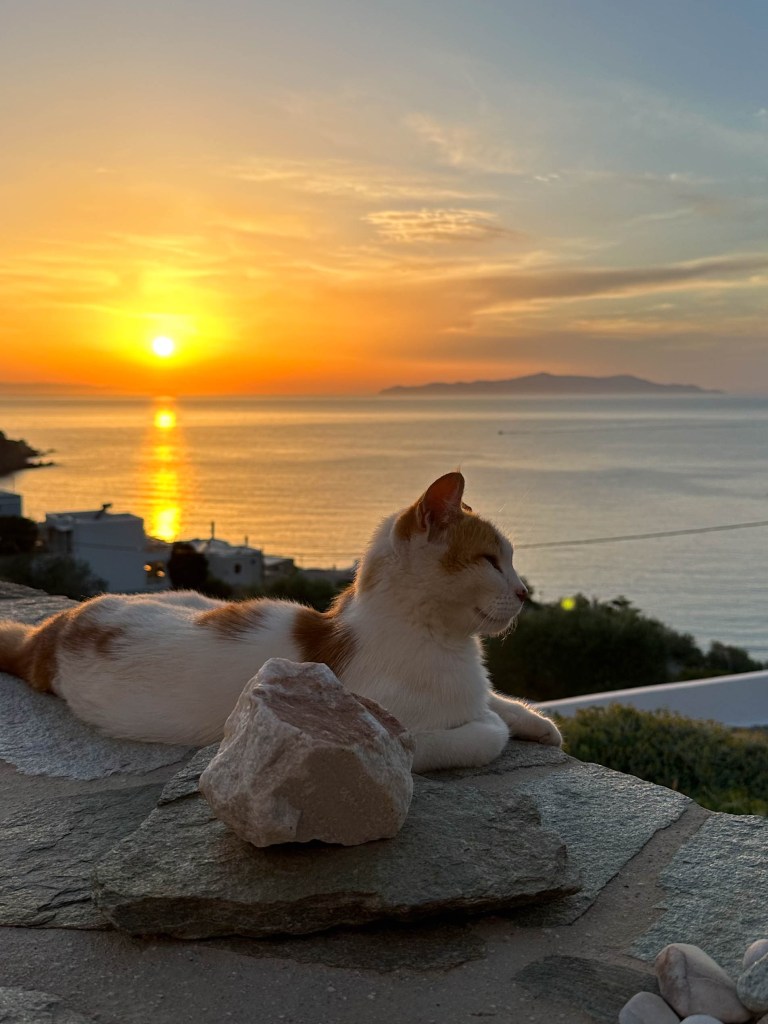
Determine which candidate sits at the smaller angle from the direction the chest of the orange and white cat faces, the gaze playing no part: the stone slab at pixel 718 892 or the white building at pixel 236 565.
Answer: the stone slab

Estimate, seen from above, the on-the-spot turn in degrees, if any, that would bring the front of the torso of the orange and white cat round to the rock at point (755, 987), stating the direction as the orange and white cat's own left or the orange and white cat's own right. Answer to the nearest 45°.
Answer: approximately 90° to the orange and white cat's own right

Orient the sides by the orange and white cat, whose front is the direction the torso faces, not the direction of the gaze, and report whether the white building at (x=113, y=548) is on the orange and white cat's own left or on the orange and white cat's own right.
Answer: on the orange and white cat's own left

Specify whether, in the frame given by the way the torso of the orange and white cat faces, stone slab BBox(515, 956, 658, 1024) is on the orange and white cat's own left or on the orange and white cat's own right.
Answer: on the orange and white cat's own right

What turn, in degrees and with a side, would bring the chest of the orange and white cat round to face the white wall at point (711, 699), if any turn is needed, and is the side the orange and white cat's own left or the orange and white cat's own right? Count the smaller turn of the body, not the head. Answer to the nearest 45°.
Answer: approximately 45° to the orange and white cat's own left

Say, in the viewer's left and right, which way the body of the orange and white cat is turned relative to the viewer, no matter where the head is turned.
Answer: facing to the right of the viewer

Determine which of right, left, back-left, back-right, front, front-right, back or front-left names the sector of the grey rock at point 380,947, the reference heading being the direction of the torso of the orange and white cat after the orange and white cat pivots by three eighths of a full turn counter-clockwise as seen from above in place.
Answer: back-left

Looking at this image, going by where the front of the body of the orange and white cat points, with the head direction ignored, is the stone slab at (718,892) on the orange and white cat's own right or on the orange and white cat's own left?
on the orange and white cat's own right
